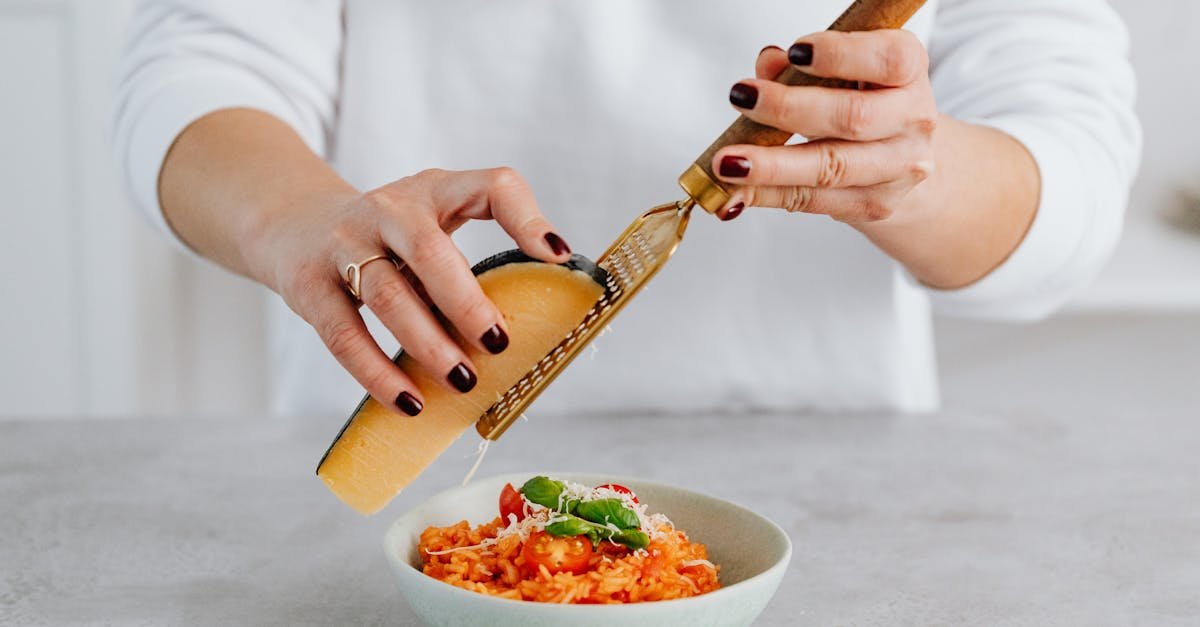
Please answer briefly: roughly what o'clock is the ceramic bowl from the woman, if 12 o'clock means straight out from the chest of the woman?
The ceramic bowl is roughly at 12 o'clock from the woman.

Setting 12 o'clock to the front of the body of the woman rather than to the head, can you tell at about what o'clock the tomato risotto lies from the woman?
The tomato risotto is roughly at 12 o'clock from the woman.

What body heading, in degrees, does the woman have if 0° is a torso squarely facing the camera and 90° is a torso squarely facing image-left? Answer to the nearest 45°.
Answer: approximately 0°
